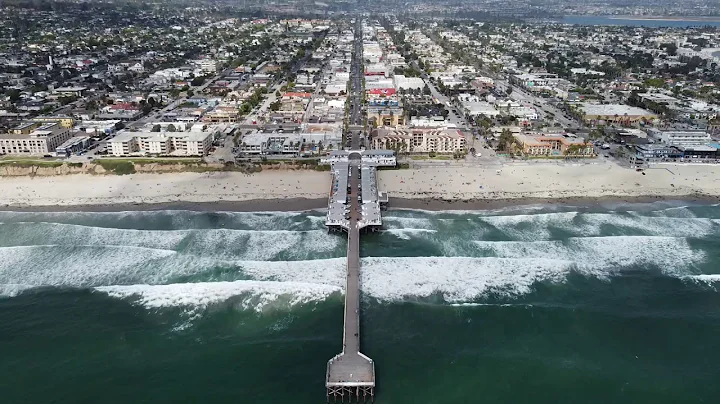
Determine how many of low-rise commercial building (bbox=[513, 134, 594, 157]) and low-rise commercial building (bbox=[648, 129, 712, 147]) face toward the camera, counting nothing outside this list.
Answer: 2

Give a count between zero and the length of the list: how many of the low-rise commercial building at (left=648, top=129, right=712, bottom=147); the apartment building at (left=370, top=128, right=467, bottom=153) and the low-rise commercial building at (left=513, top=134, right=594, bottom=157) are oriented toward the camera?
3

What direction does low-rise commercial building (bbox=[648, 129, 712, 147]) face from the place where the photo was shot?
facing the viewer

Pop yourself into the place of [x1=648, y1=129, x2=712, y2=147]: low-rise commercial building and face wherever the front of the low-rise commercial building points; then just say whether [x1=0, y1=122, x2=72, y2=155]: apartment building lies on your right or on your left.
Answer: on your right

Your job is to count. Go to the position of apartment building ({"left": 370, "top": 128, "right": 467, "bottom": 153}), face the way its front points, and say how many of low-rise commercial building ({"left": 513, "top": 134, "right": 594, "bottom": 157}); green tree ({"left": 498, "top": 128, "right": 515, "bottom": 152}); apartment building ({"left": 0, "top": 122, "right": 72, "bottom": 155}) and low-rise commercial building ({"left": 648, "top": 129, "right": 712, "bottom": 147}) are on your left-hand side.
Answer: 3

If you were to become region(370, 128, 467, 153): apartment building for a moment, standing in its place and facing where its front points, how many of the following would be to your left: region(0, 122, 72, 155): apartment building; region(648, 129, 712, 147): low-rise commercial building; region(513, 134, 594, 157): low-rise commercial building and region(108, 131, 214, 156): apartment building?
2

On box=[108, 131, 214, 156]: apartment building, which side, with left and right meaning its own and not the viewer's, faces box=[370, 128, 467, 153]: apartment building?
left

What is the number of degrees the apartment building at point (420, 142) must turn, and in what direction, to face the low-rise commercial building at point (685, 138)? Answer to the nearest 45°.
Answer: approximately 90° to its left

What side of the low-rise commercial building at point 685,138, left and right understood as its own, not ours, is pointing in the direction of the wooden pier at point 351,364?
front

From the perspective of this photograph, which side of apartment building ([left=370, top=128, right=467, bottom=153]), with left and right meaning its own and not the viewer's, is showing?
front

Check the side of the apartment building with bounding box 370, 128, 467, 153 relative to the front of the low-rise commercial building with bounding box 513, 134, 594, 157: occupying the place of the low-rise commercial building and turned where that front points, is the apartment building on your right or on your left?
on your right
